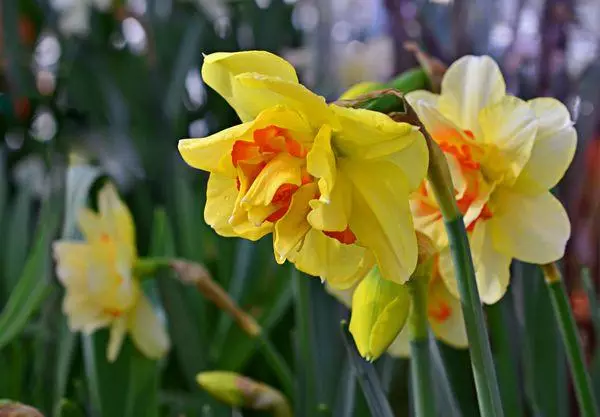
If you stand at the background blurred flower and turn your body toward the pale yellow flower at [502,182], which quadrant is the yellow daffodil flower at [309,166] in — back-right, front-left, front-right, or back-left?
front-right

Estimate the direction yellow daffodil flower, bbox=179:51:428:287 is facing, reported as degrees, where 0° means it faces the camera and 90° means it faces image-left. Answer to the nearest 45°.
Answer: approximately 45°
